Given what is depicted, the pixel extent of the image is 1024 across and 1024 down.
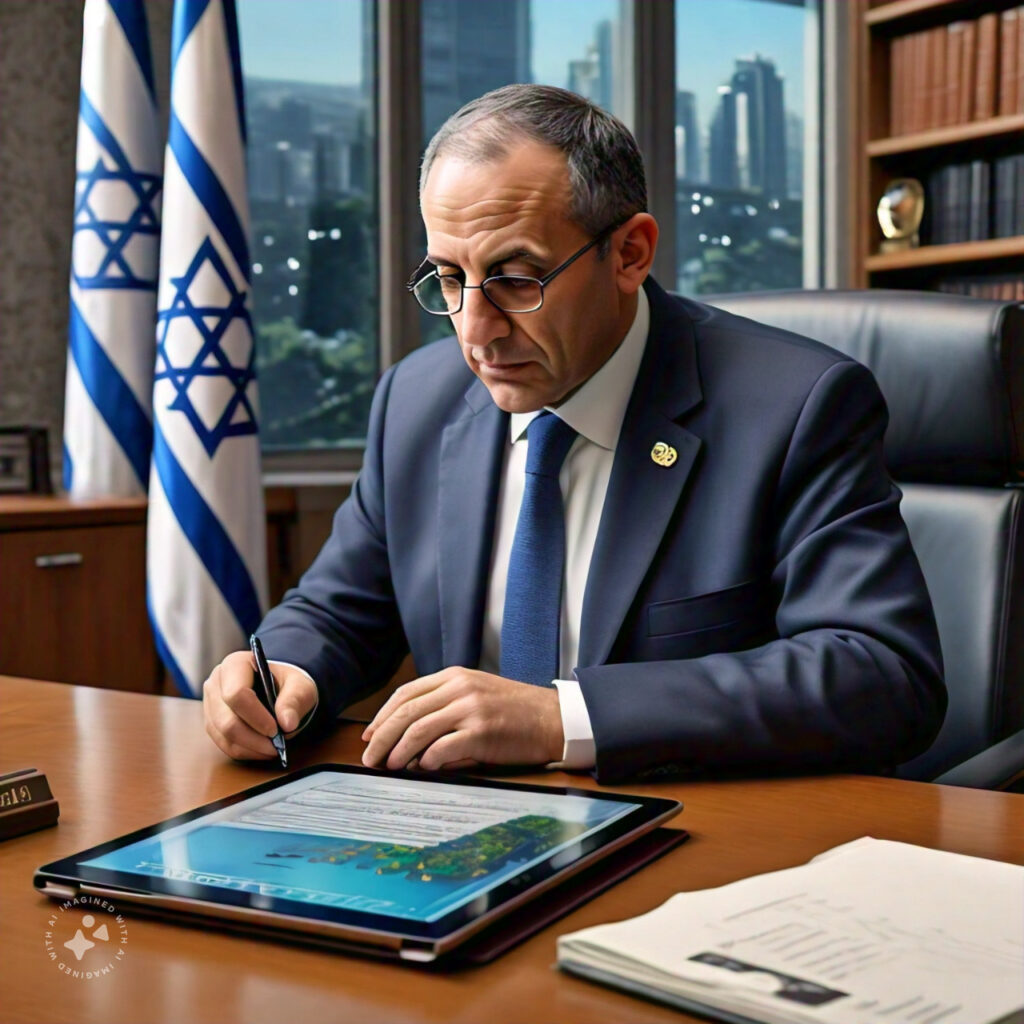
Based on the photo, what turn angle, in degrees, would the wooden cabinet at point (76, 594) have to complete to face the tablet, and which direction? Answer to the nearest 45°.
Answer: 0° — it already faces it

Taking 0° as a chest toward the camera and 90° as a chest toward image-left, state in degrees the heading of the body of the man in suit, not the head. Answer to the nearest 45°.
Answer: approximately 45°

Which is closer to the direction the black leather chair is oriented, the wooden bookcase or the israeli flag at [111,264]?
the israeli flag
